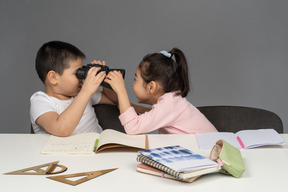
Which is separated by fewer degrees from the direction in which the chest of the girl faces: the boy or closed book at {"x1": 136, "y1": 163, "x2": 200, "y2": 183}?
the boy

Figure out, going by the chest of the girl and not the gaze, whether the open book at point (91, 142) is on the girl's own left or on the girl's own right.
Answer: on the girl's own left

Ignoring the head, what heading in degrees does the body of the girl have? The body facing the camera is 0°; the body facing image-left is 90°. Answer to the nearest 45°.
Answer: approximately 90°

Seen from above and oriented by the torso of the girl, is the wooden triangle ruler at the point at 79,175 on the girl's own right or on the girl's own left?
on the girl's own left

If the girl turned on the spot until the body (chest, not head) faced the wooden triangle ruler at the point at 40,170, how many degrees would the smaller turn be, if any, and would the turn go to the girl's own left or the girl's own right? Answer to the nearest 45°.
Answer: approximately 45° to the girl's own left

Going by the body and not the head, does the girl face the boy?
yes

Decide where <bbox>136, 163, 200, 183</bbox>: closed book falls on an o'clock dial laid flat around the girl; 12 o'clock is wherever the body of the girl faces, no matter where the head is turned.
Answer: The closed book is roughly at 9 o'clock from the girl.

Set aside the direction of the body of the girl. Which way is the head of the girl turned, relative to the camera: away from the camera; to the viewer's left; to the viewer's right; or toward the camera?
to the viewer's left

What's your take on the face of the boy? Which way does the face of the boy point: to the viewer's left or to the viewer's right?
to the viewer's right

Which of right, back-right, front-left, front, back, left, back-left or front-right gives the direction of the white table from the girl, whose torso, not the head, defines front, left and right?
left

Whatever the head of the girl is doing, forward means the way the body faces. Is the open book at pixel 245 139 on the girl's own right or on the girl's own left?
on the girl's own left
